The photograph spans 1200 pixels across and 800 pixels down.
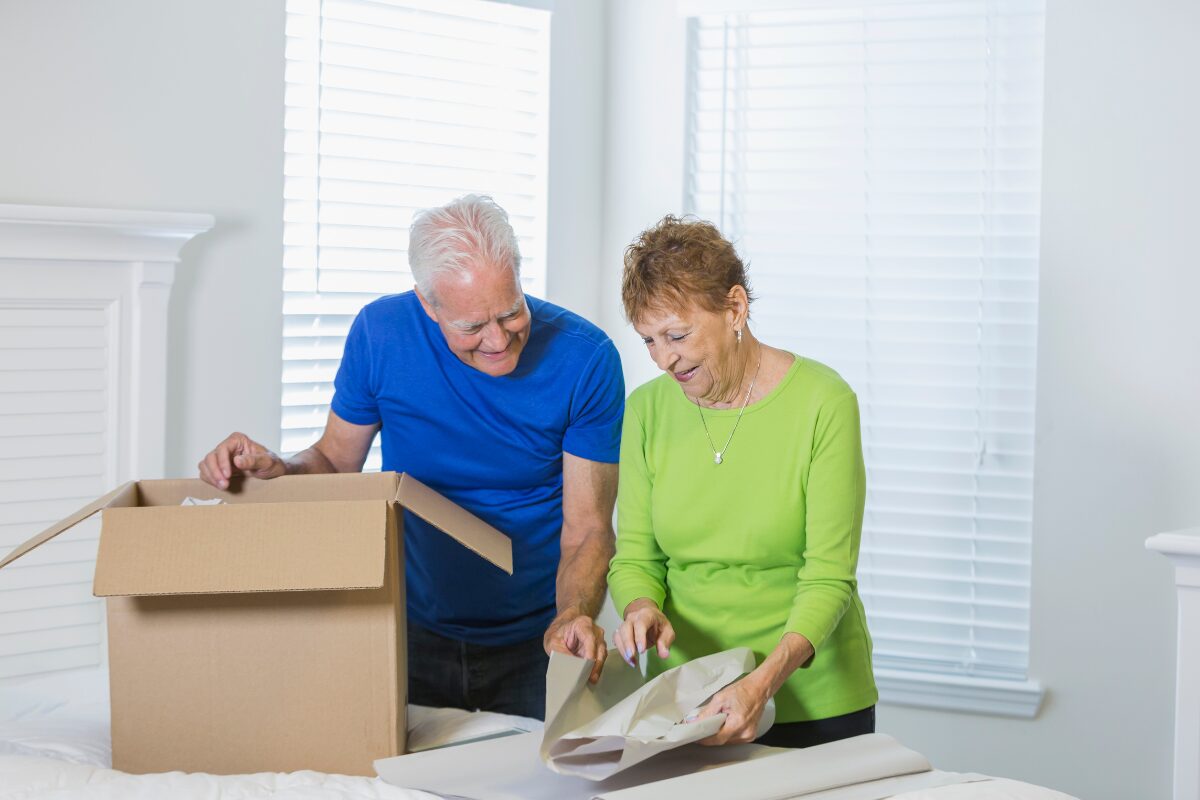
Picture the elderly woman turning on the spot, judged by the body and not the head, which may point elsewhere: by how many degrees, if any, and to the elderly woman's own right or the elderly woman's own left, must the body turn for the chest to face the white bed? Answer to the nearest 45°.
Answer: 0° — they already face it

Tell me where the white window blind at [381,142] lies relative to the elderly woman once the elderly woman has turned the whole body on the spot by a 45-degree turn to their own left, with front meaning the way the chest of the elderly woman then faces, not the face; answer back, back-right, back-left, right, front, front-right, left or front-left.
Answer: back-right

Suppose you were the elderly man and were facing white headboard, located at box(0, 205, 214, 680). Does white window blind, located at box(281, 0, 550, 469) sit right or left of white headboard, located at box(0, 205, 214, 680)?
right

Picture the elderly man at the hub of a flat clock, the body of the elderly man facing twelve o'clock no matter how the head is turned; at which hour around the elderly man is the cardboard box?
The cardboard box is roughly at 1 o'clock from the elderly man.

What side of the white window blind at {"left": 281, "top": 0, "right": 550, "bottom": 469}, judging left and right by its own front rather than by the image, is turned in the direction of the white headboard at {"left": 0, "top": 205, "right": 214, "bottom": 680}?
right

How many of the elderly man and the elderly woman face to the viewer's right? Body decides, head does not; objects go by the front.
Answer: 0

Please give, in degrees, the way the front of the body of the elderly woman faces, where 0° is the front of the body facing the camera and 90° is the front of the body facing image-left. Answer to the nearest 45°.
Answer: approximately 45°

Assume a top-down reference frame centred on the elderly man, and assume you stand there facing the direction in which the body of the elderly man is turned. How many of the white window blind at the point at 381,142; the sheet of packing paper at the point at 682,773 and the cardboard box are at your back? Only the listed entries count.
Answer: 1

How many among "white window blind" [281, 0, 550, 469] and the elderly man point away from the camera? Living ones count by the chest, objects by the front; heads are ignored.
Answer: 0

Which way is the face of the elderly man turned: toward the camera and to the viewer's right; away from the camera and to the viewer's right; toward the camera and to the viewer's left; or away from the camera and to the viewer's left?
toward the camera and to the viewer's right

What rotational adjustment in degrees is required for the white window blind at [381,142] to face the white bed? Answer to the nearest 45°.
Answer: approximately 45° to its right

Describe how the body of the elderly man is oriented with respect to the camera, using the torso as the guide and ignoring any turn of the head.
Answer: toward the camera

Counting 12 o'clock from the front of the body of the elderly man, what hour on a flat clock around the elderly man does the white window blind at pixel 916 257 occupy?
The white window blind is roughly at 8 o'clock from the elderly man.

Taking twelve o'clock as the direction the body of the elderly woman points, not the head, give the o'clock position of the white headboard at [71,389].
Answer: The white headboard is roughly at 2 o'clock from the elderly woman.

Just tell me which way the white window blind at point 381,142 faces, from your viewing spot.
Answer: facing the viewer and to the right of the viewer

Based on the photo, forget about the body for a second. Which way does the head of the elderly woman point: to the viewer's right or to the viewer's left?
to the viewer's left
